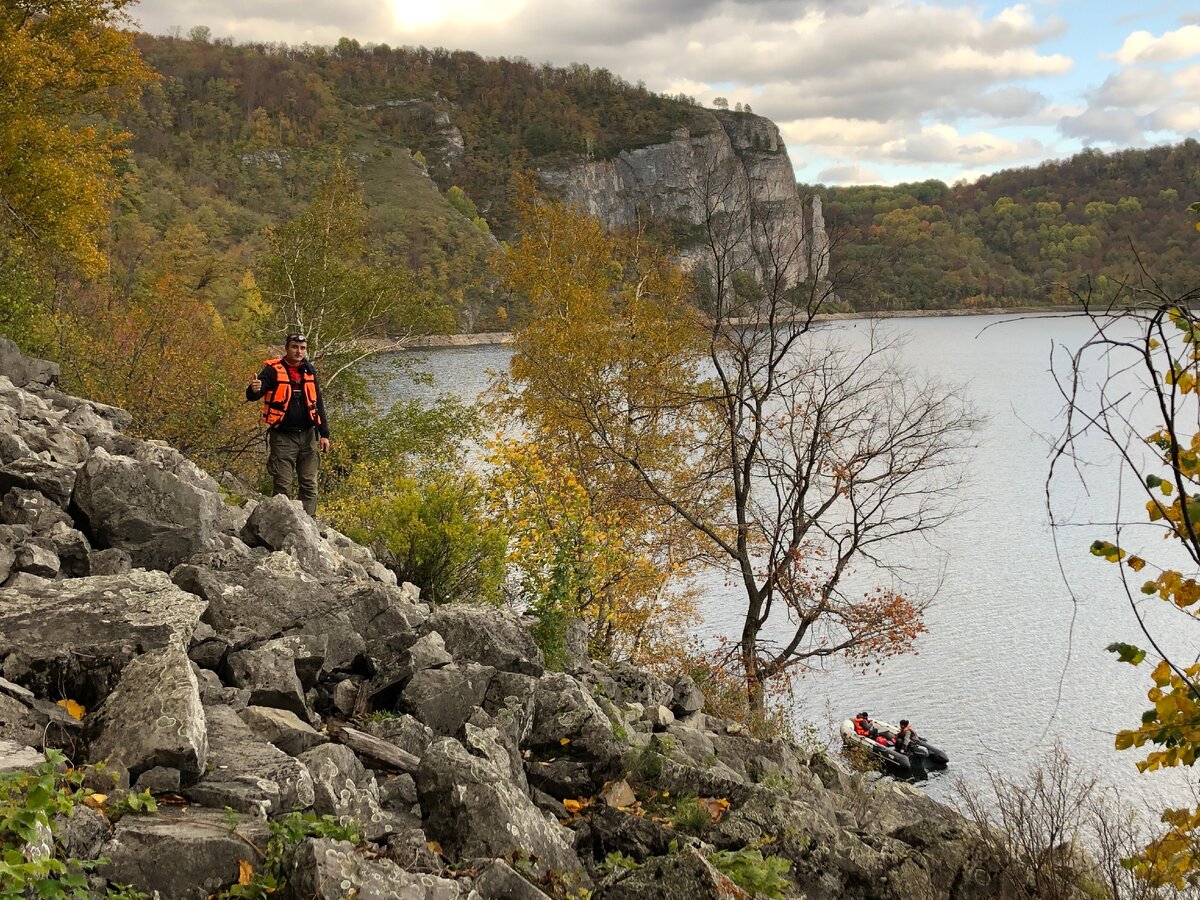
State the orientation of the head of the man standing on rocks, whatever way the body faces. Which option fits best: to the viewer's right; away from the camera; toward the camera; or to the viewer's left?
toward the camera

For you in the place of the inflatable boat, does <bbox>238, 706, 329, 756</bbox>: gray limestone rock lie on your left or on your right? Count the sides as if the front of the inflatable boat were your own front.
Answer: on your left

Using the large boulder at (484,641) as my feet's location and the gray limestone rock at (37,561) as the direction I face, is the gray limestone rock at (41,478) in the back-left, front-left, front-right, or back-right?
front-right

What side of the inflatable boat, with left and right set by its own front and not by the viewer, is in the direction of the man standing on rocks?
left

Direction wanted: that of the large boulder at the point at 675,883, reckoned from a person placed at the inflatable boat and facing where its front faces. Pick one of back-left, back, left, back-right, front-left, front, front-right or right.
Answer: back-left

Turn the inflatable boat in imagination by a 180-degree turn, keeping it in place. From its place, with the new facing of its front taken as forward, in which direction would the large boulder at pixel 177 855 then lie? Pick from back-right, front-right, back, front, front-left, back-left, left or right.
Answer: front-right

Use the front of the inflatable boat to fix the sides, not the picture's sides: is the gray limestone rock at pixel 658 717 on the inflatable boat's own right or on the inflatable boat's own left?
on the inflatable boat's own left

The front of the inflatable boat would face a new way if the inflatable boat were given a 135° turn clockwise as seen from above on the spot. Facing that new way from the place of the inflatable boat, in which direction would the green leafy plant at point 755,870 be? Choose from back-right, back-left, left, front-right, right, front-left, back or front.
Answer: right

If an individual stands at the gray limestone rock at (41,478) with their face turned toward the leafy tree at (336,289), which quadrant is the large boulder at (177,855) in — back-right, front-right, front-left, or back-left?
back-right

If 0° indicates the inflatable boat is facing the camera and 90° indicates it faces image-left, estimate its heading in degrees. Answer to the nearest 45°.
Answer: approximately 135°
